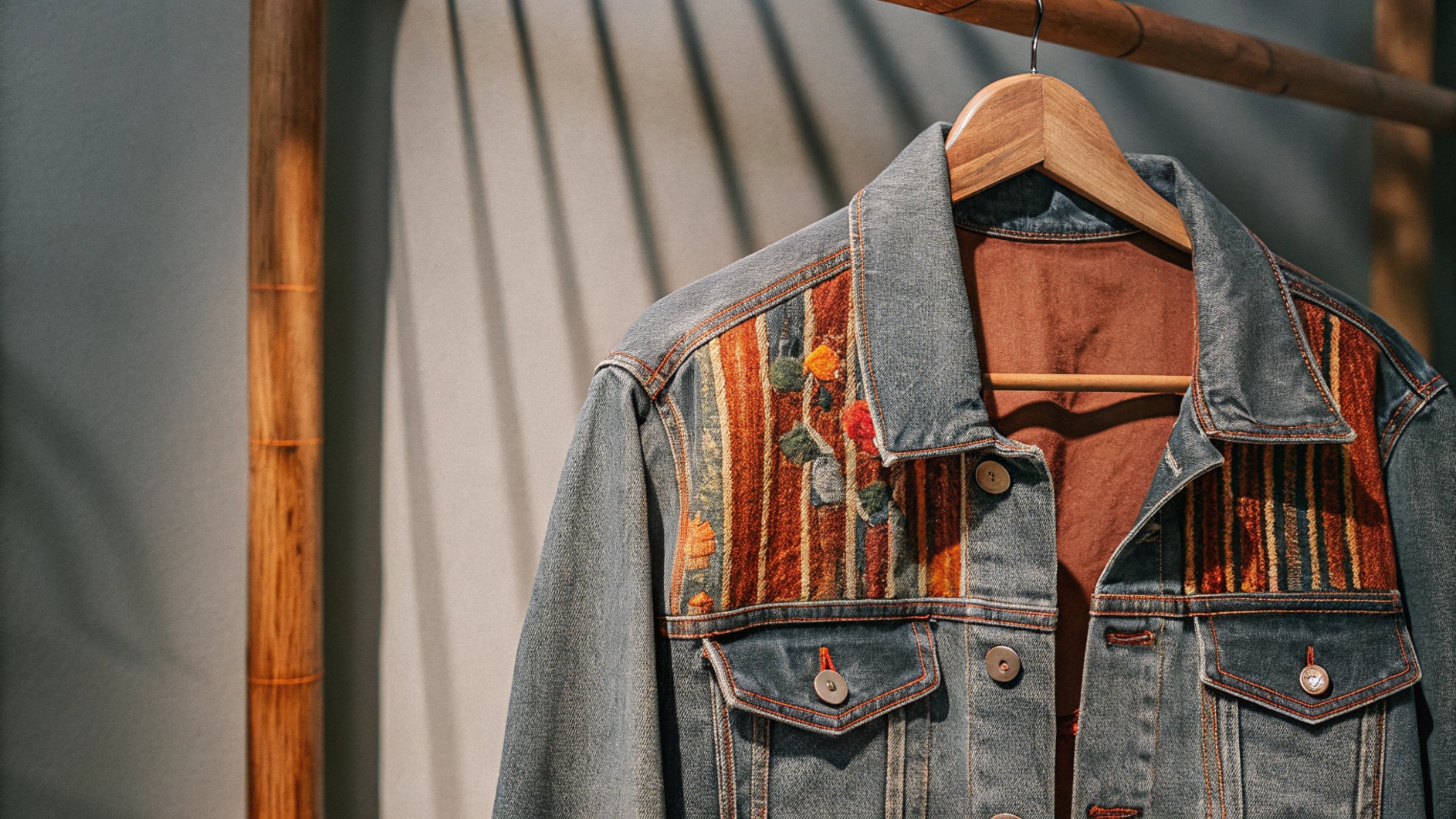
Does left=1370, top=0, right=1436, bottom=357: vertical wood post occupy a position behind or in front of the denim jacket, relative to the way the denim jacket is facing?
behind

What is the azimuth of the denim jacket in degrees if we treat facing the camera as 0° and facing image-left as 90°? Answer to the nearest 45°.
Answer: approximately 0°
